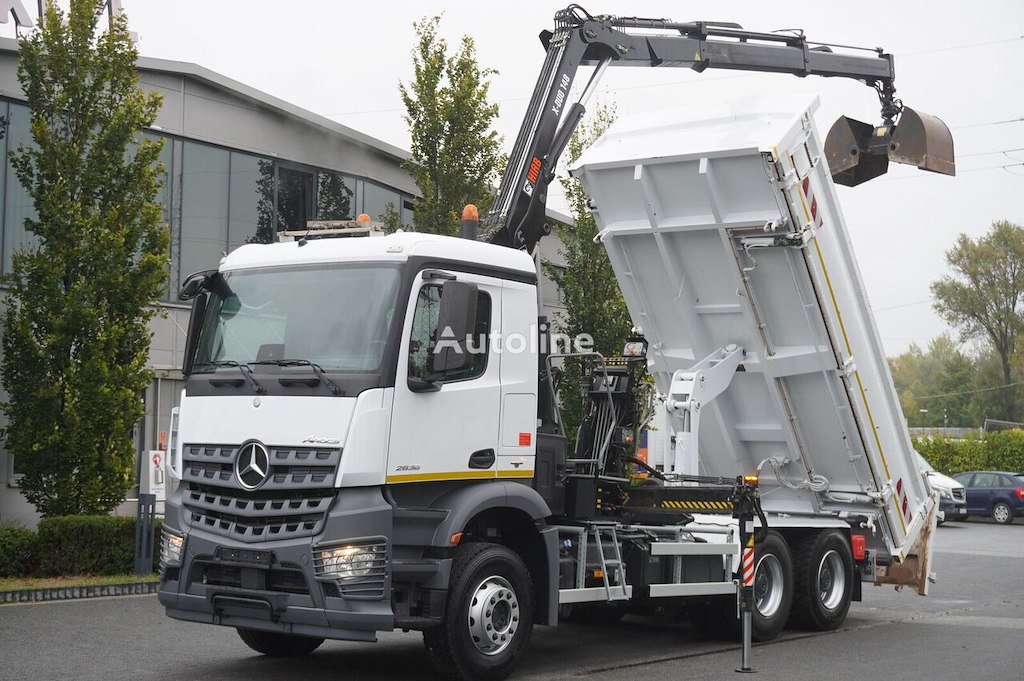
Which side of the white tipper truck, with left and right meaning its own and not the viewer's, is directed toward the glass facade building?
right

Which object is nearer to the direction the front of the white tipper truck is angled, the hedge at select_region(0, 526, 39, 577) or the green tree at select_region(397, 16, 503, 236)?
the hedge

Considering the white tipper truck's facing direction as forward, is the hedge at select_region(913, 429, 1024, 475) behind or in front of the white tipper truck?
behind

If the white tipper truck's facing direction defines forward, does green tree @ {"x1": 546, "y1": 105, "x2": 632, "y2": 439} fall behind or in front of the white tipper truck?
behind

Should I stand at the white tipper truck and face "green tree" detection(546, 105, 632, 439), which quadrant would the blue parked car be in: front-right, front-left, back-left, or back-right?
front-right

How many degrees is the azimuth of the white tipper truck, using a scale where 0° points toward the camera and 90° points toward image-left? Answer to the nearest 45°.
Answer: approximately 45°

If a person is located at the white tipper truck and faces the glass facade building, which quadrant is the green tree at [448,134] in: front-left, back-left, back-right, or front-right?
front-right

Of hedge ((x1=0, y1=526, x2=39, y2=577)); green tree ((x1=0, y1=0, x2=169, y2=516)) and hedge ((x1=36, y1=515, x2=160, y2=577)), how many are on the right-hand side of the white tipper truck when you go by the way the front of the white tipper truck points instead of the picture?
3

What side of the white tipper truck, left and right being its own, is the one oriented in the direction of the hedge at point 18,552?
right

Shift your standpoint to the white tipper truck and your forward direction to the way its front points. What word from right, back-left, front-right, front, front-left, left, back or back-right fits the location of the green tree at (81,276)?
right

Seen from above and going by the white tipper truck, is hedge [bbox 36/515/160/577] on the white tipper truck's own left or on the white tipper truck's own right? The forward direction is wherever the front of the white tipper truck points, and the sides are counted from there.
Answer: on the white tipper truck's own right

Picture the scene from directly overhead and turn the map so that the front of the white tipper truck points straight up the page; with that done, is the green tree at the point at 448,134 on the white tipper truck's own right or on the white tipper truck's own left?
on the white tipper truck's own right
